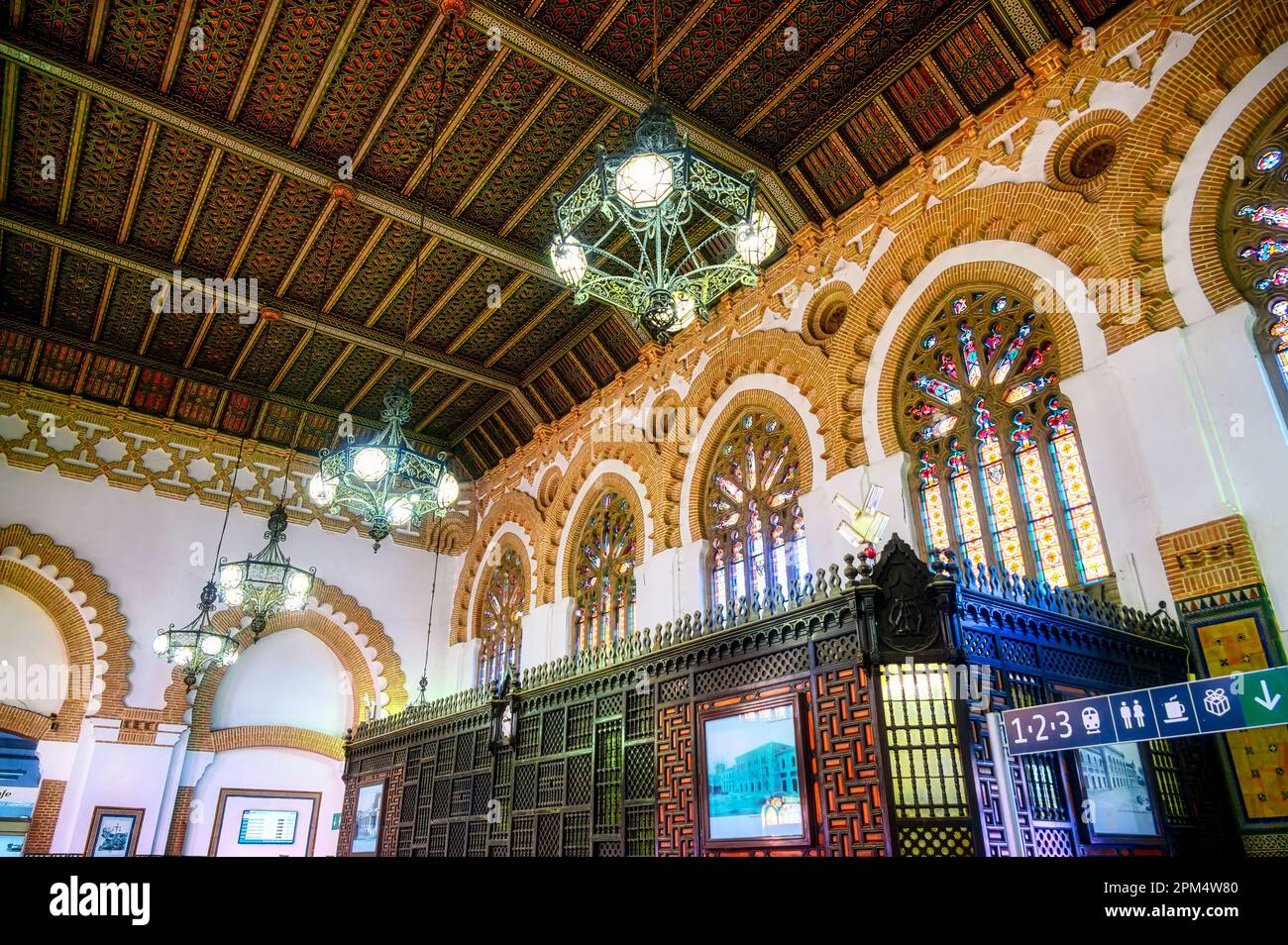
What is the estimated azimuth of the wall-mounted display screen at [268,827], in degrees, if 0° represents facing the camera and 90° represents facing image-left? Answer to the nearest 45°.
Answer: approximately 0°

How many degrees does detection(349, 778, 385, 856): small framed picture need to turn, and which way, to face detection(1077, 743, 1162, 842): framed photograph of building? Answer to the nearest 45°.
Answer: approximately 90° to its left

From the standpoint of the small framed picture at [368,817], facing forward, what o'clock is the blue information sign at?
The blue information sign is roughly at 10 o'clock from the small framed picture.

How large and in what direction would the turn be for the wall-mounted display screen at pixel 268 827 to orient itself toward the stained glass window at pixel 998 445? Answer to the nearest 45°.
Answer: approximately 45° to its left

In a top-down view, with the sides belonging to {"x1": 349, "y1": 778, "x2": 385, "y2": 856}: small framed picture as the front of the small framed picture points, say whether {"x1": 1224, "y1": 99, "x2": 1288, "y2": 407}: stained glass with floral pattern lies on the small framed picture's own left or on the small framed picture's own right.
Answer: on the small framed picture's own left

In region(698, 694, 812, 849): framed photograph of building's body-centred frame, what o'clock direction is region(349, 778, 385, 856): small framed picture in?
The small framed picture is roughly at 3 o'clock from the framed photograph of building.
